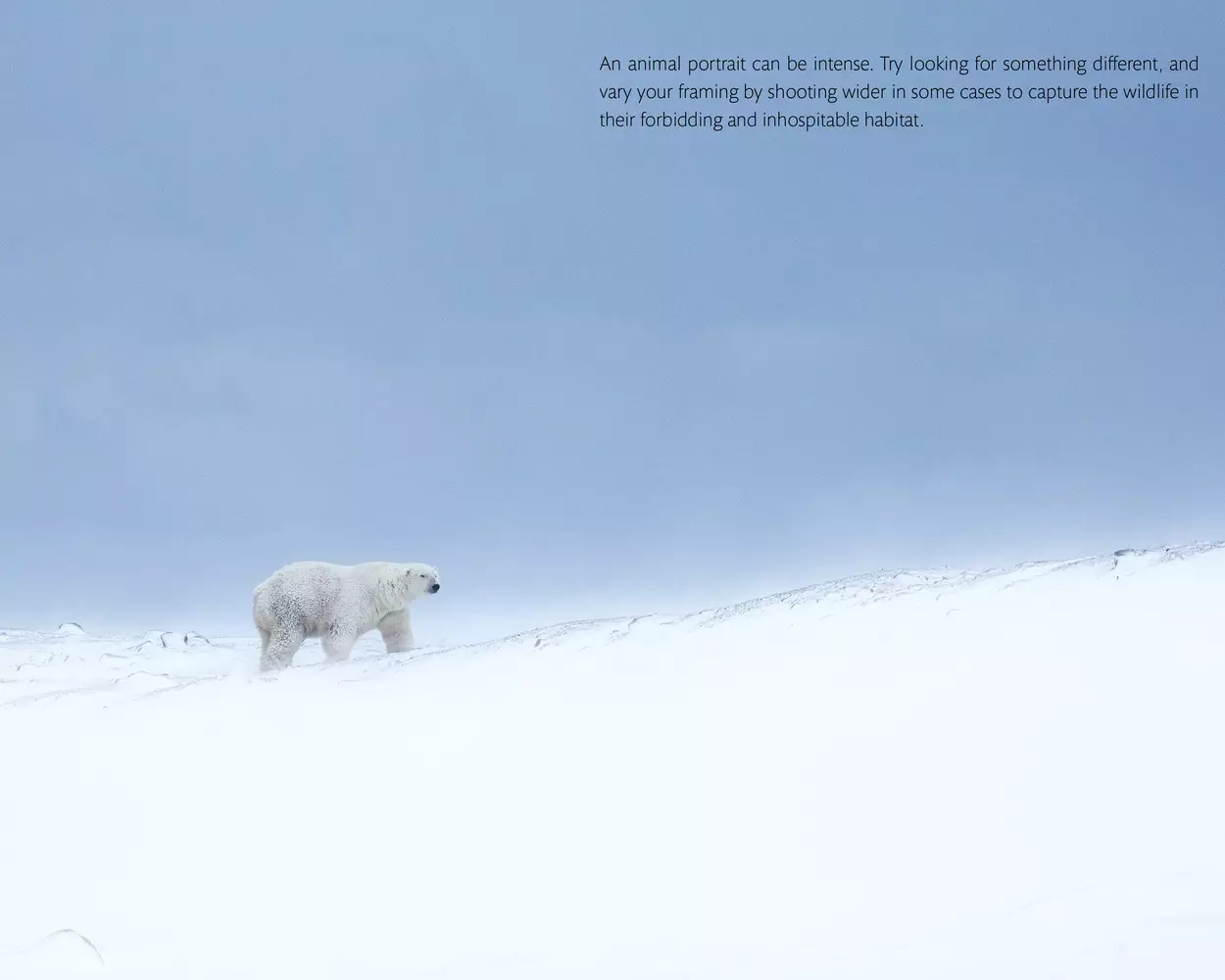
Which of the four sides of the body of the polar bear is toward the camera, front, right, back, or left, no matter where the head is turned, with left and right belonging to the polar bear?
right
